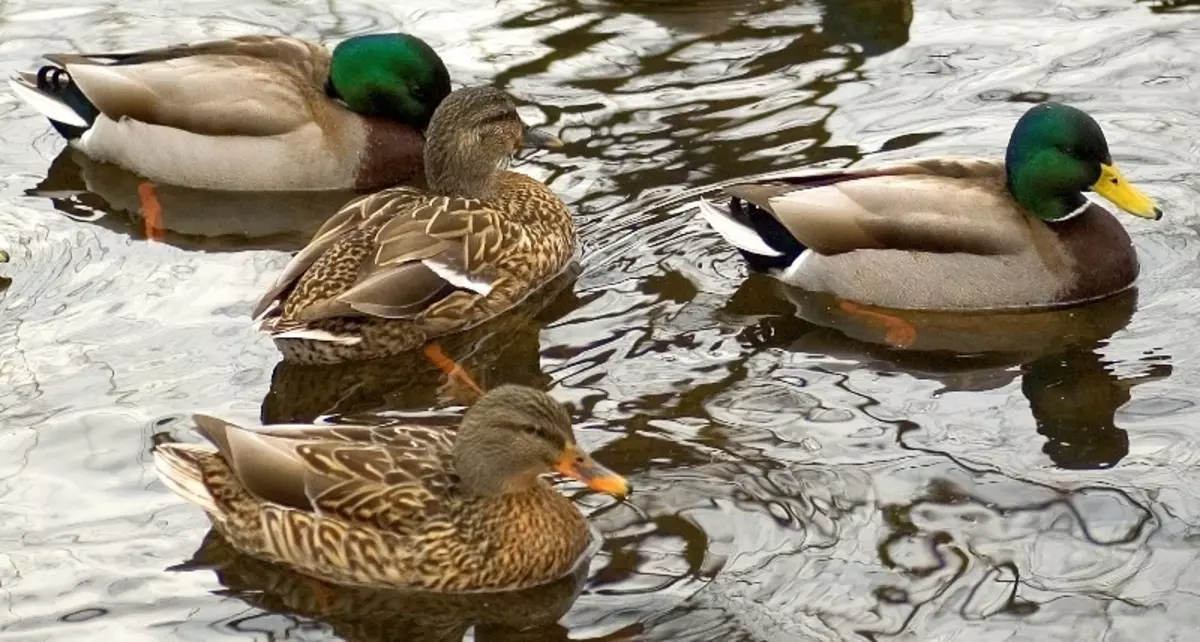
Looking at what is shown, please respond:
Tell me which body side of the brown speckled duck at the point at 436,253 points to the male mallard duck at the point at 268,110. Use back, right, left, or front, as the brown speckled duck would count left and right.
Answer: left

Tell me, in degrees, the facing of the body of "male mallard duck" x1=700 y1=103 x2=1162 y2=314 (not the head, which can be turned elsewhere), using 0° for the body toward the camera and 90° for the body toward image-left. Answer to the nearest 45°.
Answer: approximately 270°

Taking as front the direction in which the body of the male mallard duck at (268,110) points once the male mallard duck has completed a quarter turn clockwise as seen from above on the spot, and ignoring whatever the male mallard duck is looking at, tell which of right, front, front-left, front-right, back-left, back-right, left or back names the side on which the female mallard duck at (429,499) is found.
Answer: front

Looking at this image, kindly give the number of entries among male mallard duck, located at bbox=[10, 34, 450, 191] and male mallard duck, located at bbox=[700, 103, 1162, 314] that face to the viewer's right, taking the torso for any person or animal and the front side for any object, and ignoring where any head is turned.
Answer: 2

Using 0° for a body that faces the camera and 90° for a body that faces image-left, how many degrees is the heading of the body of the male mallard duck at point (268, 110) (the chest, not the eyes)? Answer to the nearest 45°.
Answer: approximately 270°

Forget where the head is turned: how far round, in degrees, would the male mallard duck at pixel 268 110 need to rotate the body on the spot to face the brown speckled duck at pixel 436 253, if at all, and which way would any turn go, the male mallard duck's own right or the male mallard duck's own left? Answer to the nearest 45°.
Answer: approximately 90° to the male mallard duck's own right

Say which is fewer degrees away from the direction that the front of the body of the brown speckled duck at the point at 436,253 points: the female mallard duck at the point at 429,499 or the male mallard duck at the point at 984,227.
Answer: the male mallard duck

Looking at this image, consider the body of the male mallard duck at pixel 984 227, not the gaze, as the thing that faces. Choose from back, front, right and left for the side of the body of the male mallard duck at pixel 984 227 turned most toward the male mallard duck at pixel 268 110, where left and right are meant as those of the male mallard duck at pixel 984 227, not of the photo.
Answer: back

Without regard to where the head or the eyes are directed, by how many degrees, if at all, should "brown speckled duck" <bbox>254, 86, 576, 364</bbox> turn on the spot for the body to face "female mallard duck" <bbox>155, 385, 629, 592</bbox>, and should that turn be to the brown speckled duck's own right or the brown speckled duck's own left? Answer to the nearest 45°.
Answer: approximately 135° to the brown speckled duck's own right

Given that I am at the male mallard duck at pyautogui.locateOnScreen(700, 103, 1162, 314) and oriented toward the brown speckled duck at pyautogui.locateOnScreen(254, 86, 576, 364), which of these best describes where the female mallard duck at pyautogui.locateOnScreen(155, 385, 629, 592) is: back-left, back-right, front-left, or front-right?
front-left

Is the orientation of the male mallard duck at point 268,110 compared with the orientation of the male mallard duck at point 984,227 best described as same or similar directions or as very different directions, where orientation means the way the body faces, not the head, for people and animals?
same or similar directions

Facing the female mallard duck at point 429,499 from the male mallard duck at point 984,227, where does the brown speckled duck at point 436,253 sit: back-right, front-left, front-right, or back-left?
front-right

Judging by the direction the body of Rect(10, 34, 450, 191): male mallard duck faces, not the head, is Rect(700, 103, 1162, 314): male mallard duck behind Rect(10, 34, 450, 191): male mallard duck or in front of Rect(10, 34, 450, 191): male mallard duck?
in front

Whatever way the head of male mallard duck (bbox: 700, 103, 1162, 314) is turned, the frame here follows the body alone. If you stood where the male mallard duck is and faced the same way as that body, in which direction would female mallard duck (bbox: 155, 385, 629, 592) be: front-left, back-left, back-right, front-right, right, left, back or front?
back-right

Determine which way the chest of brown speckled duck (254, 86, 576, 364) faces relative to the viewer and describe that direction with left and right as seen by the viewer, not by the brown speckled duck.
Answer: facing away from the viewer and to the right of the viewer
